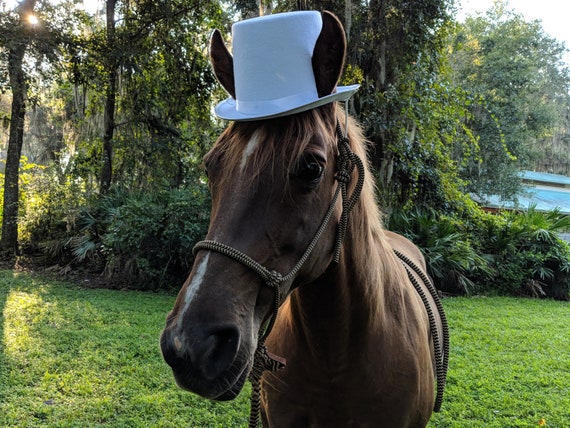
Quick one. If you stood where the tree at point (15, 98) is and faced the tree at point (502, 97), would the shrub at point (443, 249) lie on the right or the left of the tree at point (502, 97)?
right

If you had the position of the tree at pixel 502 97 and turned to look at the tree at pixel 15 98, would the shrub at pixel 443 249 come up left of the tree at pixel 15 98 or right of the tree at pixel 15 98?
left

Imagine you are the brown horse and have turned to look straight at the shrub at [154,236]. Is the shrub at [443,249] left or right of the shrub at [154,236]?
right

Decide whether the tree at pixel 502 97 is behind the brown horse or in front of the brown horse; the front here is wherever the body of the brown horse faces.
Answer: behind

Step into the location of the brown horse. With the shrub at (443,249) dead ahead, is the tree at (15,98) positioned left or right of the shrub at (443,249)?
left

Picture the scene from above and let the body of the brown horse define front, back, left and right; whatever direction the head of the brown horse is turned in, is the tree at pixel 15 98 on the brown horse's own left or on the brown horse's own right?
on the brown horse's own right

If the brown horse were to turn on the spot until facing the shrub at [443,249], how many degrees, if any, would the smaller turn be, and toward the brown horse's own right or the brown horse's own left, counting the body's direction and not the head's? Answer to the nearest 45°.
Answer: approximately 135° to the brown horse's own right

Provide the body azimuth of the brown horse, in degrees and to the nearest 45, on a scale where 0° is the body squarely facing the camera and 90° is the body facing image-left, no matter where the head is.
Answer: approximately 45°

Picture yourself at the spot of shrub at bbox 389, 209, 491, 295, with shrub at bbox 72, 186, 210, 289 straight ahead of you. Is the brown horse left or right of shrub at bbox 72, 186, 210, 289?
left
